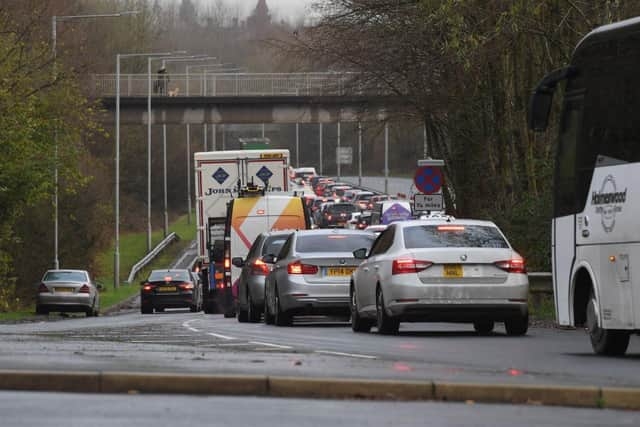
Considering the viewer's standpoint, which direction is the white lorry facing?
facing away from the viewer

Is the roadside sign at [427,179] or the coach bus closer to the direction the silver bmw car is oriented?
the roadside sign

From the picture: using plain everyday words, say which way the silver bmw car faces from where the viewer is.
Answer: facing away from the viewer

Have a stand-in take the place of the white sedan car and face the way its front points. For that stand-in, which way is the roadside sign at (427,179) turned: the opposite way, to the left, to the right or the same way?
the opposite way

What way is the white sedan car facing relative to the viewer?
away from the camera

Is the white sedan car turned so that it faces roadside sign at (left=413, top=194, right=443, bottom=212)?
yes

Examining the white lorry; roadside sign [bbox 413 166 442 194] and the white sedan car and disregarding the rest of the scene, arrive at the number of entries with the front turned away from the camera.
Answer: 2

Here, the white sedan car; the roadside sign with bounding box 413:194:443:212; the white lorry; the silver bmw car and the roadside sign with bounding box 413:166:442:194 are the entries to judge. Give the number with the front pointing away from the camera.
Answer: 3
